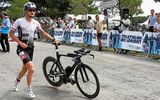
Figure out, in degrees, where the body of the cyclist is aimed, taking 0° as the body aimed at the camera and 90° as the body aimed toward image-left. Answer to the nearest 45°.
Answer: approximately 315°

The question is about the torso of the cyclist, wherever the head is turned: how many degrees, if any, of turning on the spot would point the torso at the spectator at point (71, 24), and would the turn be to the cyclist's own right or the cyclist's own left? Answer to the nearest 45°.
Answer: approximately 135° to the cyclist's own left

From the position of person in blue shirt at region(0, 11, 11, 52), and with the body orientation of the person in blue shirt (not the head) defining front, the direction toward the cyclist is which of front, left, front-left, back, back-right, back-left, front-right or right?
left

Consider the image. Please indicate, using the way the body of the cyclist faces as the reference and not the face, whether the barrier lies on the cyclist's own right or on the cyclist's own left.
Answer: on the cyclist's own left

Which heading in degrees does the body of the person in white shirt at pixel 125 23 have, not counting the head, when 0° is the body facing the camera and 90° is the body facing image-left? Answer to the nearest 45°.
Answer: approximately 45°

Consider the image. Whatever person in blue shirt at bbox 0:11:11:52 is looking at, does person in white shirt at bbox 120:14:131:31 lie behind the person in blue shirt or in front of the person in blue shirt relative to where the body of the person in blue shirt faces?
behind

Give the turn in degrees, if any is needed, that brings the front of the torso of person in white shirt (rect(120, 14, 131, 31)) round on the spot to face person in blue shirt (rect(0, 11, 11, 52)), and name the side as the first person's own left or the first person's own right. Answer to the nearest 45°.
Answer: approximately 45° to the first person's own right
